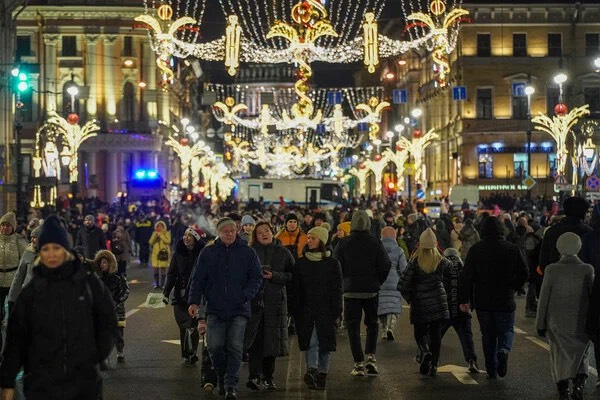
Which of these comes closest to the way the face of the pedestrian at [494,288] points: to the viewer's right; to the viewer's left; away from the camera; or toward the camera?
away from the camera

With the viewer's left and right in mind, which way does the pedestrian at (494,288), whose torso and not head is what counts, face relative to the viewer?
facing away from the viewer

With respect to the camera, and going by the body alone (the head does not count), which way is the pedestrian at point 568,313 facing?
away from the camera

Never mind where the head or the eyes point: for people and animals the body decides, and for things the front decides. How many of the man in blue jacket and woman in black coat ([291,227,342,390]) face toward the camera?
2

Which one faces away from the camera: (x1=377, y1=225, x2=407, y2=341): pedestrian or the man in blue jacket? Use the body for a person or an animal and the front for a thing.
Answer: the pedestrian

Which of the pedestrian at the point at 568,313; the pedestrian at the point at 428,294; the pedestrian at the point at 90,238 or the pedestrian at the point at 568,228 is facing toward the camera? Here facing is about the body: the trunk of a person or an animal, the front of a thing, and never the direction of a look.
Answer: the pedestrian at the point at 90,238

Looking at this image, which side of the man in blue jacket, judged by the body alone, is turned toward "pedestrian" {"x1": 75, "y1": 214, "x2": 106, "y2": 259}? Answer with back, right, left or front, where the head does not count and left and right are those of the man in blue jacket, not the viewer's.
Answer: back

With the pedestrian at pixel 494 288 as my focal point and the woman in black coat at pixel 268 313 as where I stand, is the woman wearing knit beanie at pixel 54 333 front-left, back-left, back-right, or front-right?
back-right

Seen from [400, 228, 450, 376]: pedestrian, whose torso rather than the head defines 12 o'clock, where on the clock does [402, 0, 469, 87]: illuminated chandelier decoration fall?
The illuminated chandelier decoration is roughly at 12 o'clock from the pedestrian.

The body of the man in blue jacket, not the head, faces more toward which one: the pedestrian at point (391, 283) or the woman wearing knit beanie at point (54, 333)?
the woman wearing knit beanie
